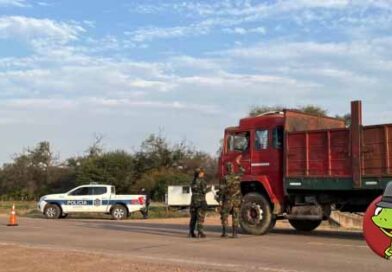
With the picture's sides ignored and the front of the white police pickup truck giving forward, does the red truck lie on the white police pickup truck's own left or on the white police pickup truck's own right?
on the white police pickup truck's own left

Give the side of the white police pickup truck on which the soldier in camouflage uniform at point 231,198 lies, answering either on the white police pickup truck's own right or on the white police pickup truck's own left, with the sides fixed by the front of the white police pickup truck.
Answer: on the white police pickup truck's own left

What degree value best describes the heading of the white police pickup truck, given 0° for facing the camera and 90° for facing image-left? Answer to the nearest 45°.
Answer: approximately 90°

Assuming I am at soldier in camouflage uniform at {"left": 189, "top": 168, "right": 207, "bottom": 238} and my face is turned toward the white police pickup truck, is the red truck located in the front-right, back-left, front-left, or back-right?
back-right

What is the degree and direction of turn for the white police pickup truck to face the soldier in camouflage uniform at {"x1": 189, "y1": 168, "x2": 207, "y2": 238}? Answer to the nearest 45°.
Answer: approximately 90° to its left
